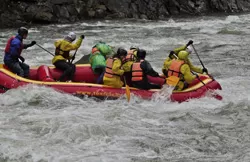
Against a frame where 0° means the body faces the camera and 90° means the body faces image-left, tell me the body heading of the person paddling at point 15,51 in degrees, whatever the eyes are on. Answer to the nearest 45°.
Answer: approximately 270°

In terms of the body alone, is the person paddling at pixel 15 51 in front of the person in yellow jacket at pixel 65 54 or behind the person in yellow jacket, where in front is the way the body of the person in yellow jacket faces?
behind

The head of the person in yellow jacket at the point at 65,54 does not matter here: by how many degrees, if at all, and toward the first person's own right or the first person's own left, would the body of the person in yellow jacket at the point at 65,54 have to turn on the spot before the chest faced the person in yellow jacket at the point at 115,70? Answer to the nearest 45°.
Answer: approximately 45° to the first person's own right

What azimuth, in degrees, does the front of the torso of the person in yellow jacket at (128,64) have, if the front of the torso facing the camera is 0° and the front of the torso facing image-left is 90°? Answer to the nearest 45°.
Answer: approximately 270°

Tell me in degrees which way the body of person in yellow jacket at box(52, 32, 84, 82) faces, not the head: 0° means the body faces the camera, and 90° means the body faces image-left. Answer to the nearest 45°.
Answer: approximately 270°
